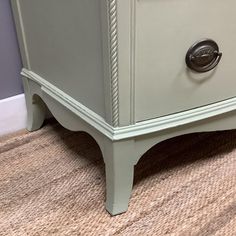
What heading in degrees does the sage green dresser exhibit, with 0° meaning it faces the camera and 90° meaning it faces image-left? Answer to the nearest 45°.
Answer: approximately 315°
